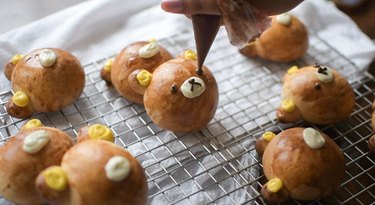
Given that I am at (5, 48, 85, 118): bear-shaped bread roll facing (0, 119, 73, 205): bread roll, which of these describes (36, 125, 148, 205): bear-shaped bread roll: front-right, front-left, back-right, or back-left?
front-left

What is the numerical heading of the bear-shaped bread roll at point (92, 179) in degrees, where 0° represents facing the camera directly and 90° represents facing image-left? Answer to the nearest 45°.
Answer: approximately 315°

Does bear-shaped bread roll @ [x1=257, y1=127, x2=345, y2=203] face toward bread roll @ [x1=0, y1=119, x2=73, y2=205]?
no

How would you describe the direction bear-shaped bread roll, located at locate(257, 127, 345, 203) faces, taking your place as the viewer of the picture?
facing to the right of the viewer

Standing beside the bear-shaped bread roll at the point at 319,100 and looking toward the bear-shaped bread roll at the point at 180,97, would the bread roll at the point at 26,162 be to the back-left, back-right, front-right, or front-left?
front-left

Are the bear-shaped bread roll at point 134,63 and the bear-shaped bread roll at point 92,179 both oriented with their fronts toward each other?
no
